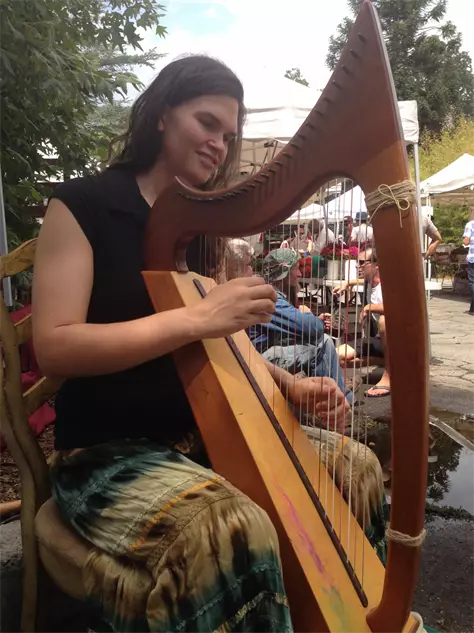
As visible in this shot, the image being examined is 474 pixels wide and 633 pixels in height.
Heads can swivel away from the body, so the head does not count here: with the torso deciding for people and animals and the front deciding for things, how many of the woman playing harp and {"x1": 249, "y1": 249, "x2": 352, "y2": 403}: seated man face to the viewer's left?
0

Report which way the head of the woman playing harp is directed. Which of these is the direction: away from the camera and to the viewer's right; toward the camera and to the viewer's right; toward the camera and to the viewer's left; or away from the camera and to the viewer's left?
toward the camera and to the viewer's right

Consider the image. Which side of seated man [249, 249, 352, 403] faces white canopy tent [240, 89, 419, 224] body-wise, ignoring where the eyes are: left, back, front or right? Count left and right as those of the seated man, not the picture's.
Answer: left

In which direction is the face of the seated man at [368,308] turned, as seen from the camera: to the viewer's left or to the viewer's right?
to the viewer's left

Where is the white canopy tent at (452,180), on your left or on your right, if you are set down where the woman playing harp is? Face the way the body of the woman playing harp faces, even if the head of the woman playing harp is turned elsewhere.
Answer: on your left

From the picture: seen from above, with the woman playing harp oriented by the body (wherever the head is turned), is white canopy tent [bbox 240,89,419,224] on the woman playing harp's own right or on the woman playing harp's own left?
on the woman playing harp's own left

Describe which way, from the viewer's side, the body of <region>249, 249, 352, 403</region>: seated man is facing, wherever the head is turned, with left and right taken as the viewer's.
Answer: facing to the right of the viewer

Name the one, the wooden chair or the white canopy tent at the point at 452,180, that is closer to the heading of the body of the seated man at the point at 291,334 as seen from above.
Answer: the white canopy tent

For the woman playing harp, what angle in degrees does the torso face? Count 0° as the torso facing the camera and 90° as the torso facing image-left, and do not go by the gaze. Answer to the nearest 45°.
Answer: approximately 315°

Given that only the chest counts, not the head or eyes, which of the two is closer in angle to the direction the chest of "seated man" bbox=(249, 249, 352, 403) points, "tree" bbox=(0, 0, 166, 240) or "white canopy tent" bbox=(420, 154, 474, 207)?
the white canopy tent
